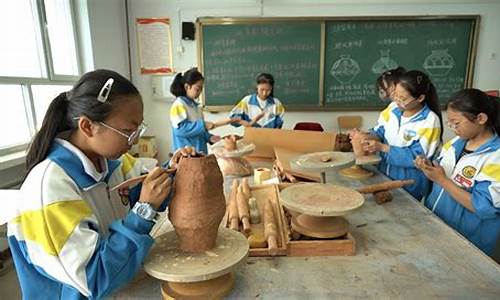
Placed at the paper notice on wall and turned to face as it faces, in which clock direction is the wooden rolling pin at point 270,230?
The wooden rolling pin is roughly at 12 o'clock from the paper notice on wall.

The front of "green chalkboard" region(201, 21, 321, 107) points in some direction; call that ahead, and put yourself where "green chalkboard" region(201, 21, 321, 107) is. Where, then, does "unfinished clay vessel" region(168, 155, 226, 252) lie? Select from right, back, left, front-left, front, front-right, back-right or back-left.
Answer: front

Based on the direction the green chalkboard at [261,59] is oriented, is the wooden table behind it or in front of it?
in front

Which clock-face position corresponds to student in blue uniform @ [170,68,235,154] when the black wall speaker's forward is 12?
The student in blue uniform is roughly at 12 o'clock from the black wall speaker.

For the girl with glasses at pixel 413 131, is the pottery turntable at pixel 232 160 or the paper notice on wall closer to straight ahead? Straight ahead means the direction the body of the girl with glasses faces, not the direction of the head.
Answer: the pottery turntable

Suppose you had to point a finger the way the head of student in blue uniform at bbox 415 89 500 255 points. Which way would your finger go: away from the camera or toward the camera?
toward the camera

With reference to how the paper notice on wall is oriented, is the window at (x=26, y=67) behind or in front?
in front

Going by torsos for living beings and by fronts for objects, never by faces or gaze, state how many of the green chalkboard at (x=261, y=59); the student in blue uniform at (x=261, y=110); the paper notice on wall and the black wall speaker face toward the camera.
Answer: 4

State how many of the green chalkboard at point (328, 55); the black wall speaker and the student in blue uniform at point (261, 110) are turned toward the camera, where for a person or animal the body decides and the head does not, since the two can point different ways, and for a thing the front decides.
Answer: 3

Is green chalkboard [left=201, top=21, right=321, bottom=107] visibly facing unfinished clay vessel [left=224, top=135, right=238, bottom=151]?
yes

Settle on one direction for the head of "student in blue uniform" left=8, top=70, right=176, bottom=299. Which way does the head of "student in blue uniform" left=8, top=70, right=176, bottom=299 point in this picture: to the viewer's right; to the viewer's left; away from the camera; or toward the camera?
to the viewer's right

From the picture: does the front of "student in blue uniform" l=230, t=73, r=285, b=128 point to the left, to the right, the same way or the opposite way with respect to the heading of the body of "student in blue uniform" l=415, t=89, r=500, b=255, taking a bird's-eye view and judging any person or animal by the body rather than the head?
to the left

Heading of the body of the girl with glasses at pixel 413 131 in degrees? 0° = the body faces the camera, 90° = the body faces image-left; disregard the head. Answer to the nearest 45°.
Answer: approximately 45°

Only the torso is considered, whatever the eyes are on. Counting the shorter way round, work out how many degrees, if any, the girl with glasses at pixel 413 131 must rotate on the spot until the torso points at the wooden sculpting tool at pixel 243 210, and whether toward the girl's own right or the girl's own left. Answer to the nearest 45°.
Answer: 0° — they already face it

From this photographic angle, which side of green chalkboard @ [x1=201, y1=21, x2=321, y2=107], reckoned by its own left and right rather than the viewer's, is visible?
front

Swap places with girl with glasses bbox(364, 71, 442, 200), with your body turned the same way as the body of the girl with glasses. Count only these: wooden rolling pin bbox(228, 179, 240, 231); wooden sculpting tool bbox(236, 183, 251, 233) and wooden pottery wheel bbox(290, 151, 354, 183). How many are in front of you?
3

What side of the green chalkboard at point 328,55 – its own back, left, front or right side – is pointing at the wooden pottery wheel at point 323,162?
front

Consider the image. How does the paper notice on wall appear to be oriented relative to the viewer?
toward the camera

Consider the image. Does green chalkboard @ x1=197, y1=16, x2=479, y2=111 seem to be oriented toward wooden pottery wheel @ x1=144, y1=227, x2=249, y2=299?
yes

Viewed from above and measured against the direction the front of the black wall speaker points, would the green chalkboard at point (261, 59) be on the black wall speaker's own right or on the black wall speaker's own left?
on the black wall speaker's own left

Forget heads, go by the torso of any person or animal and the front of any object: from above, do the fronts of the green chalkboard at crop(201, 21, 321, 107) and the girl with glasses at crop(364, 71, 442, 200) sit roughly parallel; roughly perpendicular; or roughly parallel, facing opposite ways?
roughly perpendicular
